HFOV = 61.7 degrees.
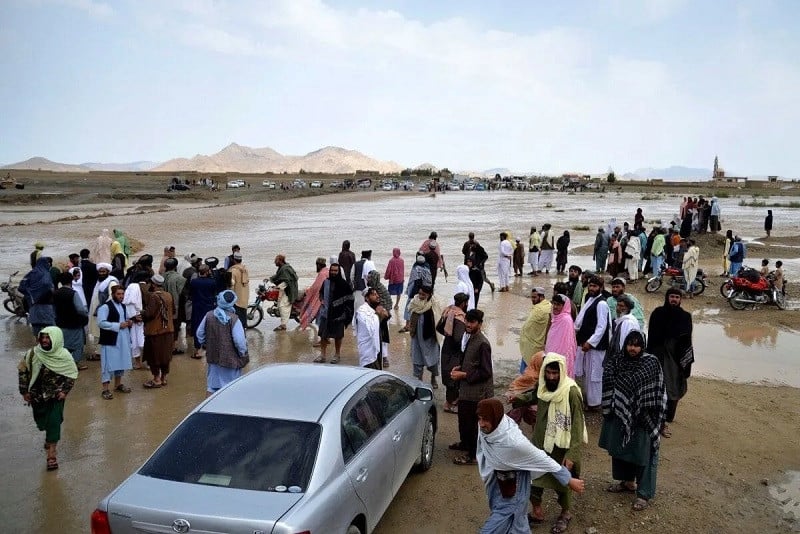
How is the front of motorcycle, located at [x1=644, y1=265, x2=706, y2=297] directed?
to the viewer's left

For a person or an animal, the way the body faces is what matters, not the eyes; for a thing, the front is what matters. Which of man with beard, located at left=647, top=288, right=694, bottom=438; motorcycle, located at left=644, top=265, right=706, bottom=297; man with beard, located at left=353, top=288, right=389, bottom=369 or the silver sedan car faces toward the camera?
man with beard, located at left=647, top=288, right=694, bottom=438

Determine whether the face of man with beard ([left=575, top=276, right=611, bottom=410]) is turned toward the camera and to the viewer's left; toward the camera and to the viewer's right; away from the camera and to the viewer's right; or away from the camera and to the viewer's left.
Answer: toward the camera and to the viewer's left

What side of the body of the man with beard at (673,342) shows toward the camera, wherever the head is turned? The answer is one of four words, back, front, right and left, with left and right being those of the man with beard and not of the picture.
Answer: front

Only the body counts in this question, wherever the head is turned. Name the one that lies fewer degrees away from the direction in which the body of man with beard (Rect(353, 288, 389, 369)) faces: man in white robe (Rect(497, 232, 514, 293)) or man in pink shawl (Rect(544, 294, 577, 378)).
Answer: the man in pink shawl

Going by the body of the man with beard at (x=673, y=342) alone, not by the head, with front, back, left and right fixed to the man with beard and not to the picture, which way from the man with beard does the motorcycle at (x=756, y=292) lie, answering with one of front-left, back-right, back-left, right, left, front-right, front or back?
back

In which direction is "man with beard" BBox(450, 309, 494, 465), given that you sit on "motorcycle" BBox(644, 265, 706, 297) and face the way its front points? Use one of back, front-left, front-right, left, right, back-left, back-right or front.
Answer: left

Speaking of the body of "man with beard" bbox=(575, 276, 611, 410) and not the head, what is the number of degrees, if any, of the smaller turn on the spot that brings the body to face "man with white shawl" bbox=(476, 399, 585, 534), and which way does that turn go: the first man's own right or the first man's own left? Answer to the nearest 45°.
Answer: approximately 45° to the first man's own left

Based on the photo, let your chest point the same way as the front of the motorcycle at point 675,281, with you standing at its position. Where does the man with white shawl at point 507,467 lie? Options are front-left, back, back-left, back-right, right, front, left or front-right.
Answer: left

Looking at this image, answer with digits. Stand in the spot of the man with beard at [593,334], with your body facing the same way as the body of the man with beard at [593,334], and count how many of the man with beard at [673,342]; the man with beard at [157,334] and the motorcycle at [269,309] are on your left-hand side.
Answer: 1
